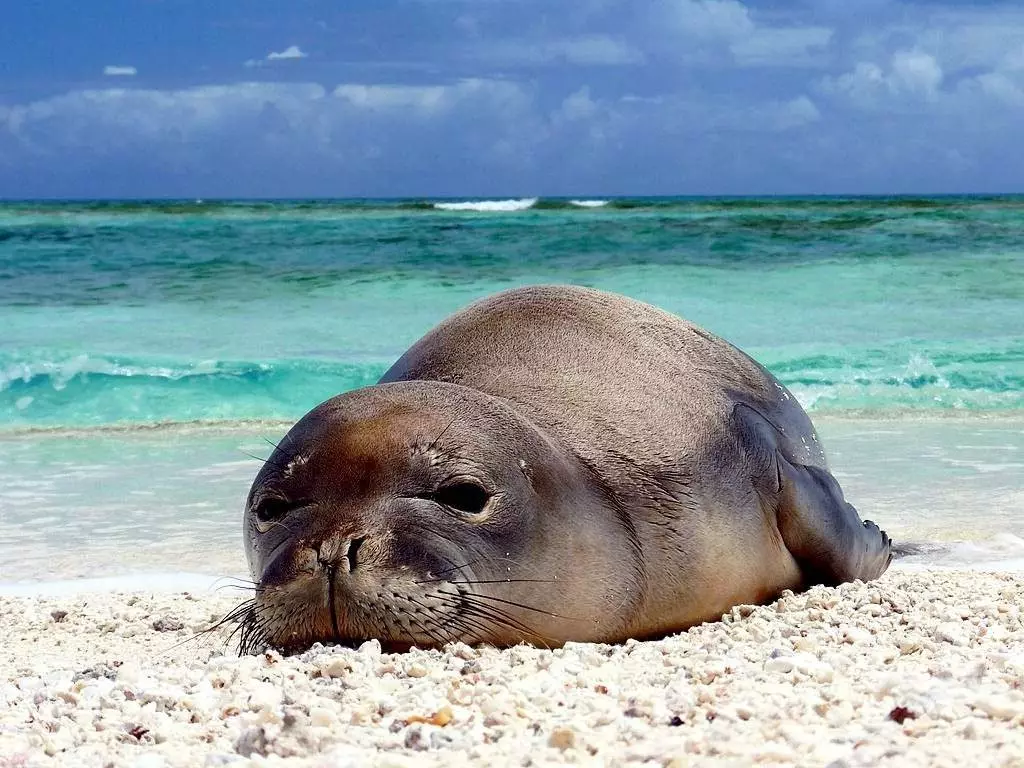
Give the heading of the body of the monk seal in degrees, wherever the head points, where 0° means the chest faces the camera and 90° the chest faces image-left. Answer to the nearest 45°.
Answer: approximately 45°
